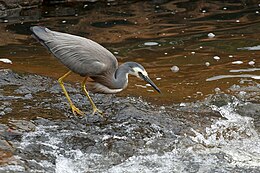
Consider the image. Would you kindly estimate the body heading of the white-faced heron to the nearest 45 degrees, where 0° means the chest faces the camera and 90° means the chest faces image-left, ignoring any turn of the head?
approximately 270°

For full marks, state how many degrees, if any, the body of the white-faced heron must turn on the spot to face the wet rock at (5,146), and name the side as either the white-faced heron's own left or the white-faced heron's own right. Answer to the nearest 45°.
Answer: approximately 135° to the white-faced heron's own right

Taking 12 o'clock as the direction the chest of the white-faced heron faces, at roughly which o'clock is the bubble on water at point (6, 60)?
The bubble on water is roughly at 8 o'clock from the white-faced heron.
